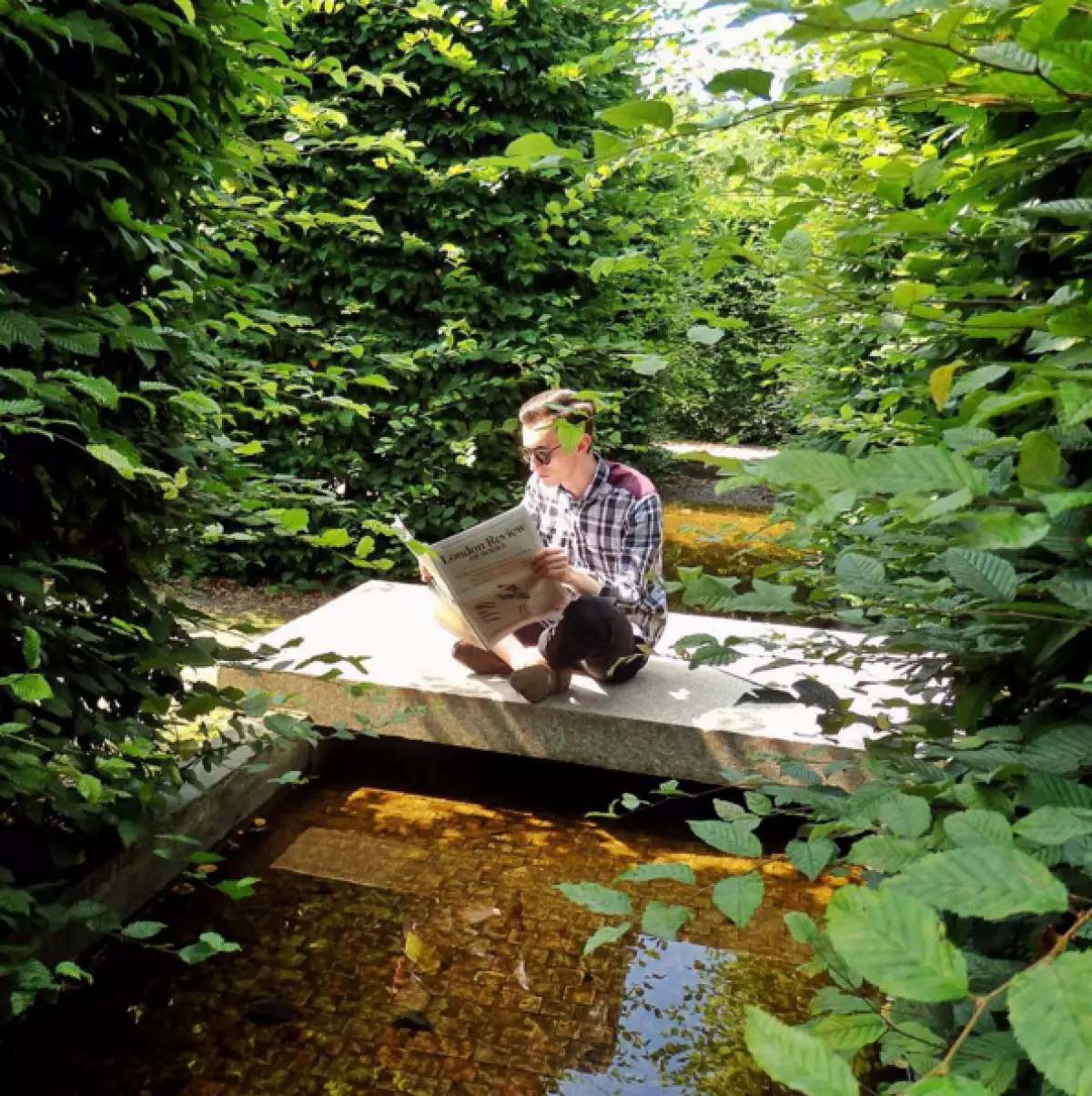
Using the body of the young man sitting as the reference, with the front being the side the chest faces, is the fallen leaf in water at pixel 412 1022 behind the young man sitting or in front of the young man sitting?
in front

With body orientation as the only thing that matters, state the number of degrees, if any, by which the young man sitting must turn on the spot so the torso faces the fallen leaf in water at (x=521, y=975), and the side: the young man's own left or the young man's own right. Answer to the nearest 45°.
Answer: approximately 45° to the young man's own left

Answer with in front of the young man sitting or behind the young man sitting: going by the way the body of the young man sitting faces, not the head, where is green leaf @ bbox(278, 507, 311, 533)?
in front

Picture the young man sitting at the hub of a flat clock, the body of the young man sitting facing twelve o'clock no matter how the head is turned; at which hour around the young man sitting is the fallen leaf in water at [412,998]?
The fallen leaf in water is roughly at 11 o'clock from the young man sitting.

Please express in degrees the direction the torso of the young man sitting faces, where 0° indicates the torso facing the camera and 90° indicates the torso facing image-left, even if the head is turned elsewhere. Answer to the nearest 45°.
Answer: approximately 45°

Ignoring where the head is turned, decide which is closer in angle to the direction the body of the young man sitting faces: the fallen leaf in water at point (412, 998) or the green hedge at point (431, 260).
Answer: the fallen leaf in water

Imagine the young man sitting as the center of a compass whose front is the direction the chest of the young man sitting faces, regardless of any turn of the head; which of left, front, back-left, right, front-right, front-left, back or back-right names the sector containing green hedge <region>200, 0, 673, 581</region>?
back-right

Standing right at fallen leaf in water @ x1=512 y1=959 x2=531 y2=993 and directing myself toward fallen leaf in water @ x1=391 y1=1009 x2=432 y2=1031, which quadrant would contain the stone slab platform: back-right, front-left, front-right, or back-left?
back-right

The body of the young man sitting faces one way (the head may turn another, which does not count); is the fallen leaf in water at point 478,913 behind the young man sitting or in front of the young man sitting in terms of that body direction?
in front

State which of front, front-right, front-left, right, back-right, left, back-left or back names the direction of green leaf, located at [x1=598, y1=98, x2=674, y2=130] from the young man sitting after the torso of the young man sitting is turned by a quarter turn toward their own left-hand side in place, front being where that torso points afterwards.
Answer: front-right
